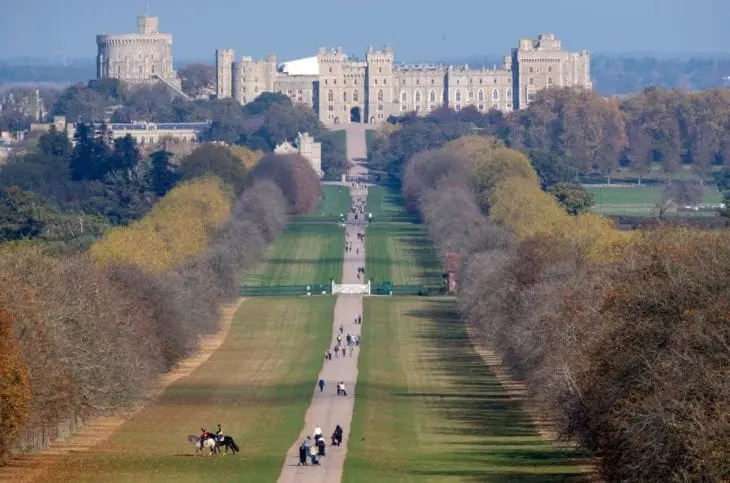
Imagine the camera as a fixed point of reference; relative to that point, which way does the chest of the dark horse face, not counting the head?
to the viewer's left

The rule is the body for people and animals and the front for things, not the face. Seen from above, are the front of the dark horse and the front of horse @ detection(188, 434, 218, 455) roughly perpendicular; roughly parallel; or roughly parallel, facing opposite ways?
roughly parallel

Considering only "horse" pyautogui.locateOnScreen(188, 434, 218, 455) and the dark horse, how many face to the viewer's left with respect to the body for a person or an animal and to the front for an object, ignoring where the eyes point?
2

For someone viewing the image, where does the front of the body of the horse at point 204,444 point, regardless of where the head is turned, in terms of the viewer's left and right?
facing to the left of the viewer

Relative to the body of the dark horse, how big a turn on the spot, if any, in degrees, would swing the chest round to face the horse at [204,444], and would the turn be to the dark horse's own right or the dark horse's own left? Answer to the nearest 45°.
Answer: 0° — it already faces it
